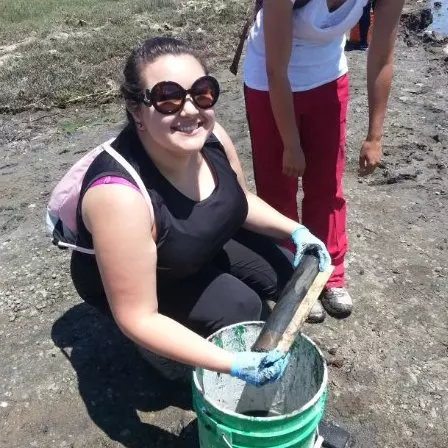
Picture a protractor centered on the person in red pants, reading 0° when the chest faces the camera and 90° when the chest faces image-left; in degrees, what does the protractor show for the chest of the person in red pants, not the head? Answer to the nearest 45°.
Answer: approximately 315°
